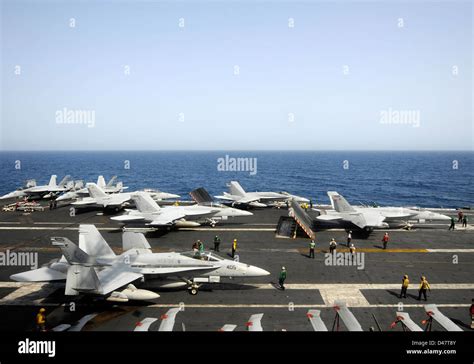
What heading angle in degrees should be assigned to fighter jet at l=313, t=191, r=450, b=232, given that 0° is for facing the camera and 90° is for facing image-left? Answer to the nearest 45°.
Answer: approximately 270°

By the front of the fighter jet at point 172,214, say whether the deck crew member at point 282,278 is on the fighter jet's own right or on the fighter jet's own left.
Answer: on the fighter jet's own right

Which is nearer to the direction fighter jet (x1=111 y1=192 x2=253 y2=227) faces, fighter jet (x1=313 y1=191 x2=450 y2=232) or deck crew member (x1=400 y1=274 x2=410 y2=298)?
the fighter jet

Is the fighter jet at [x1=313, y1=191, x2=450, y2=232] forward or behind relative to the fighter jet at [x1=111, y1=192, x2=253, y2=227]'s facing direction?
forward

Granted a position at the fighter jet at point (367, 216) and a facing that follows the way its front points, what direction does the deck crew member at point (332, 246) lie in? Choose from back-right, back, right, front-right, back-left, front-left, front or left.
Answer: right

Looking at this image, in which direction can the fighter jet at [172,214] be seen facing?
to the viewer's right
